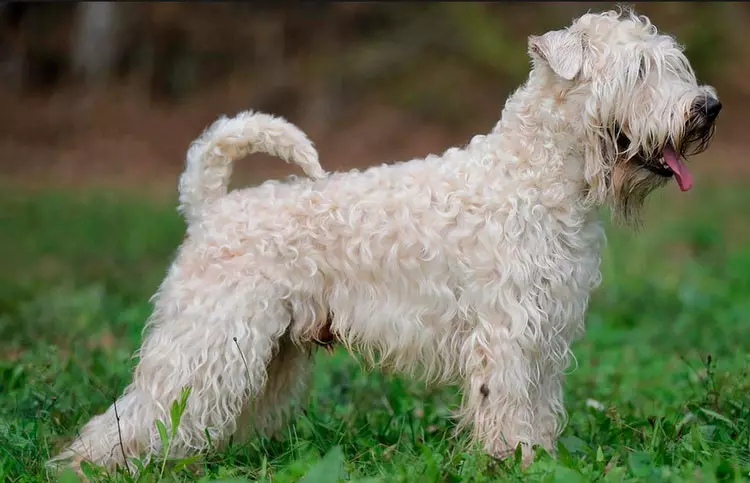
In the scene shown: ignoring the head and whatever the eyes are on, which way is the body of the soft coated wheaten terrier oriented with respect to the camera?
to the viewer's right
